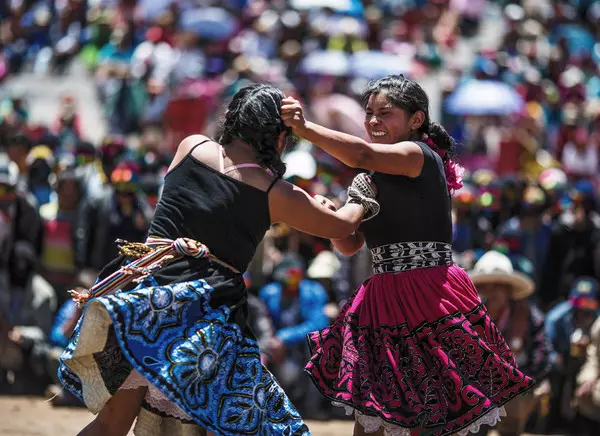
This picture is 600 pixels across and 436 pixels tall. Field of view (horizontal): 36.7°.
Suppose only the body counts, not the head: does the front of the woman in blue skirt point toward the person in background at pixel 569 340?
yes

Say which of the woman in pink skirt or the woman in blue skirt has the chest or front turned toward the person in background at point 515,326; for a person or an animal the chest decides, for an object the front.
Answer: the woman in blue skirt

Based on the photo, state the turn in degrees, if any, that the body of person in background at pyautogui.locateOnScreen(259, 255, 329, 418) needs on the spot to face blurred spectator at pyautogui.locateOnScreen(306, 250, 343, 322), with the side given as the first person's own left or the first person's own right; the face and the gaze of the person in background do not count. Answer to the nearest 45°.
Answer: approximately 135° to the first person's own left

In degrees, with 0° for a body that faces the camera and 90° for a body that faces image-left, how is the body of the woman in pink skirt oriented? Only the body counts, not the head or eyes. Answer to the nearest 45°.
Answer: approximately 45°

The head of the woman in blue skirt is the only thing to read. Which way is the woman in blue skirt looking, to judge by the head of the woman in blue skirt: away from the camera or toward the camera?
away from the camera

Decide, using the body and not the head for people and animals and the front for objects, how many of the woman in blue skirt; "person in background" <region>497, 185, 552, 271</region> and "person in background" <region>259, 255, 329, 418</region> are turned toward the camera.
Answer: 2

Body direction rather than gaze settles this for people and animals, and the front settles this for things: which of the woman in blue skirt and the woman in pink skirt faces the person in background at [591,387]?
the woman in blue skirt

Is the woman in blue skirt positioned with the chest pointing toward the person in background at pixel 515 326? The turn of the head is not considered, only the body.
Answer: yes
